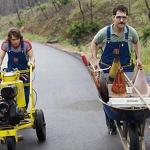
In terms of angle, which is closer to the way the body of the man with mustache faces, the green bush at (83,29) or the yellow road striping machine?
the yellow road striping machine

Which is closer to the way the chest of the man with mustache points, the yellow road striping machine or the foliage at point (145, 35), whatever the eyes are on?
the yellow road striping machine

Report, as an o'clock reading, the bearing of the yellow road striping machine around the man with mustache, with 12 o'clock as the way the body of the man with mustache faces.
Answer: The yellow road striping machine is roughly at 2 o'clock from the man with mustache.

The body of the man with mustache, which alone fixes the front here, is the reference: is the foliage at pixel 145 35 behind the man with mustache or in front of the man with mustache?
behind

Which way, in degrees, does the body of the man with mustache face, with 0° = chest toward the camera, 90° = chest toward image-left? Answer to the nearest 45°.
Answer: approximately 0°

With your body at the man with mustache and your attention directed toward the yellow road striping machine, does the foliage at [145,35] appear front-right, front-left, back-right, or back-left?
back-right

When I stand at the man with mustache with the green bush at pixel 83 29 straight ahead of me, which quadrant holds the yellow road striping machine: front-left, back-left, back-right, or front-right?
back-left

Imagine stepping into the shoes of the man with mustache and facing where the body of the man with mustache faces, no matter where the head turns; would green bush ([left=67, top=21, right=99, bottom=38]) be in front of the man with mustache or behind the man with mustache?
behind
